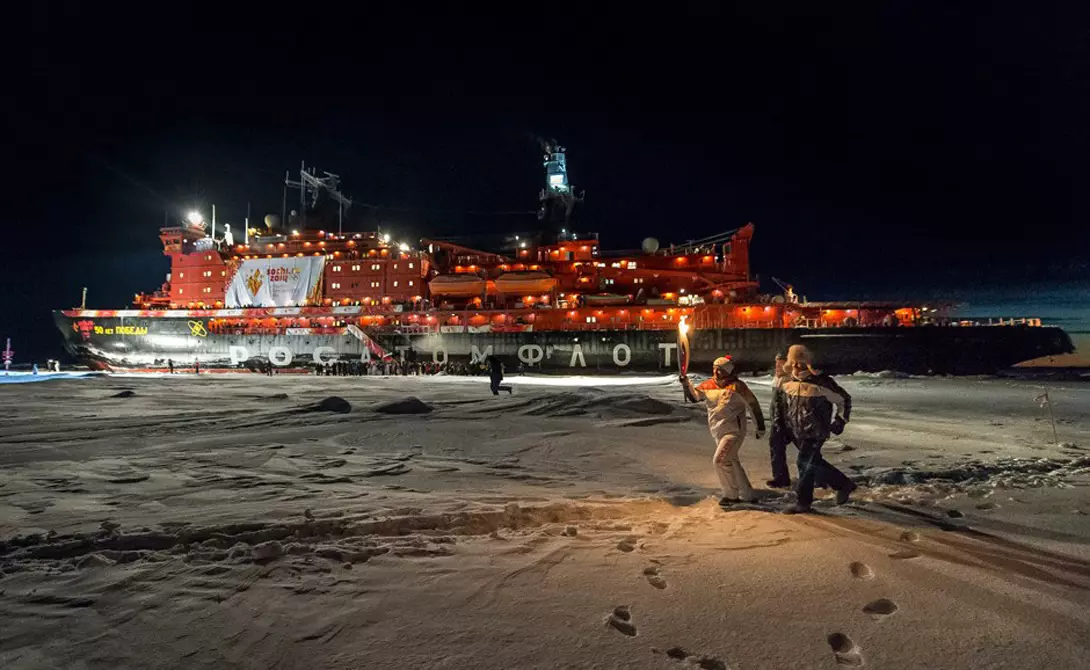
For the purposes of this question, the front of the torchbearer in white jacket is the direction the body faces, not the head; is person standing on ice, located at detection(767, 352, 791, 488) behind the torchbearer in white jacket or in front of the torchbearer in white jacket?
behind

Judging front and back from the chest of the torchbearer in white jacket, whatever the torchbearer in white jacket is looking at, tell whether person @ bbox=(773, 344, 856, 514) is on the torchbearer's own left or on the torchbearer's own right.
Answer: on the torchbearer's own left

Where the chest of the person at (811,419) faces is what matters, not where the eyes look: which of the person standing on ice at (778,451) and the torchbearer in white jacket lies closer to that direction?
the torchbearer in white jacket

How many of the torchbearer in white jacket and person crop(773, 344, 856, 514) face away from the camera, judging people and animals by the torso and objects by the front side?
0

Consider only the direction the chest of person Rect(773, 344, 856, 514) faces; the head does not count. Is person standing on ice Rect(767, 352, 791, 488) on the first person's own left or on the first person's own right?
on the first person's own right

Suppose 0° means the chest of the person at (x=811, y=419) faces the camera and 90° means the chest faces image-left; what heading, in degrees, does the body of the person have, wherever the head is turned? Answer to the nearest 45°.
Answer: approximately 45°

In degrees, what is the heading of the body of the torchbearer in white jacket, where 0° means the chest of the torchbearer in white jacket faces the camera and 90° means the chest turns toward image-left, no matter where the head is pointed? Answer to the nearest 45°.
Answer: approximately 45°

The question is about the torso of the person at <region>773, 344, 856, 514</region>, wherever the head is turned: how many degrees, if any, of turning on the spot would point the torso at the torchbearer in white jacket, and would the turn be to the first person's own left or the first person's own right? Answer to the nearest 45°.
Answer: approximately 45° to the first person's own right

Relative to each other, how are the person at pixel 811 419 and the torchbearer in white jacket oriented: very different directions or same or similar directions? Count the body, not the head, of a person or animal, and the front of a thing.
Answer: same or similar directions

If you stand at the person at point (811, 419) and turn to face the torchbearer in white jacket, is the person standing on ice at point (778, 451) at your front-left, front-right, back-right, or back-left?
front-right
